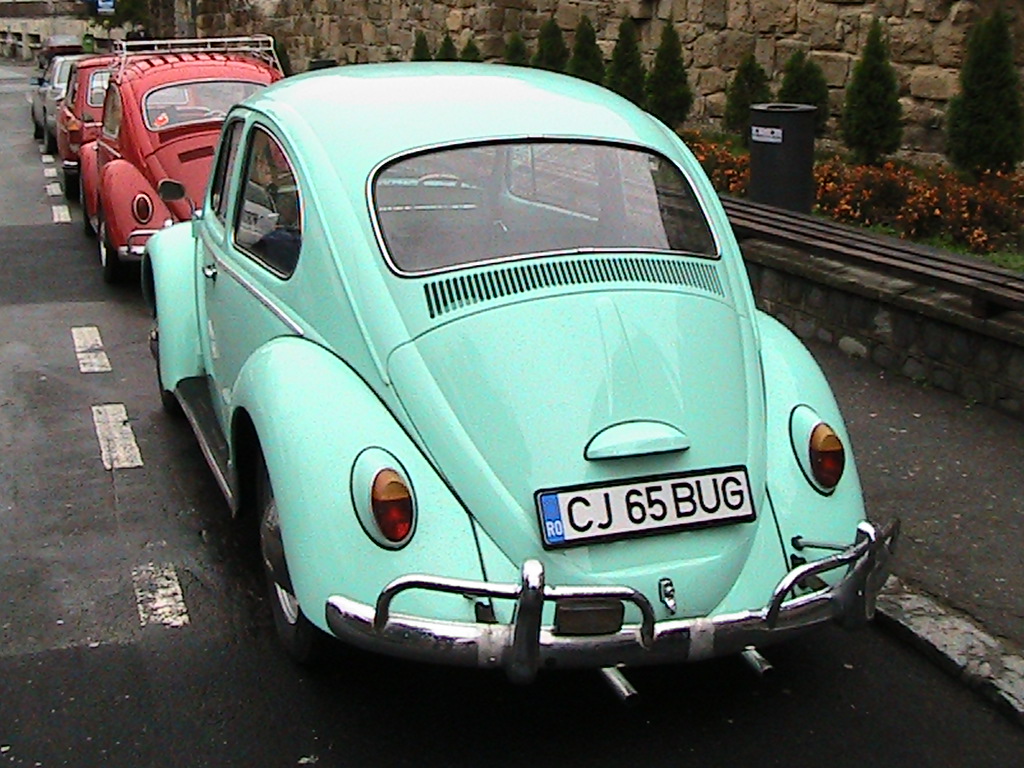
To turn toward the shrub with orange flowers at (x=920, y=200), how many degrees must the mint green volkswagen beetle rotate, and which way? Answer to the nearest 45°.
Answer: approximately 90° to its right

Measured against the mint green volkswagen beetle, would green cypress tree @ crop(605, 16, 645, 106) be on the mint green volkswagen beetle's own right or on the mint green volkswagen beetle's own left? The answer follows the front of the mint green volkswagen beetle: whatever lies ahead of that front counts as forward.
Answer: on the mint green volkswagen beetle's own right

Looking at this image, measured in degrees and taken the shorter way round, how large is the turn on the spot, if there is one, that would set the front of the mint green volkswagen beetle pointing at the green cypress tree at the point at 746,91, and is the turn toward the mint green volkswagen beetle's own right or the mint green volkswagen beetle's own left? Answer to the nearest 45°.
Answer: approximately 45° to the mint green volkswagen beetle's own right

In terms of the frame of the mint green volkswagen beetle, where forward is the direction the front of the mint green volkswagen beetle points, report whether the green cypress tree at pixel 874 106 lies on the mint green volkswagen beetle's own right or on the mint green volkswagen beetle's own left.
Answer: on the mint green volkswagen beetle's own right

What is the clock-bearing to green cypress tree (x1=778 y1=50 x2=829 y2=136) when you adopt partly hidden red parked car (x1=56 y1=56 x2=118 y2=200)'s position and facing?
The green cypress tree is roughly at 4 o'clock from the partly hidden red parked car.

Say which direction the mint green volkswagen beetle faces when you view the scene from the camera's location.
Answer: facing away from the viewer and to the left of the viewer

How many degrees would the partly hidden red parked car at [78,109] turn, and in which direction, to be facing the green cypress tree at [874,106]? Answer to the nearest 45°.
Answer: approximately 135° to its right

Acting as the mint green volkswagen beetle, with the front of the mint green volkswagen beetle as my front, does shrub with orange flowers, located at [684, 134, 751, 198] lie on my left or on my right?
on my right

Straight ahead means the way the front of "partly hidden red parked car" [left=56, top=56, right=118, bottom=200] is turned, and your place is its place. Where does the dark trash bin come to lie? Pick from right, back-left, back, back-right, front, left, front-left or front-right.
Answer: back-right

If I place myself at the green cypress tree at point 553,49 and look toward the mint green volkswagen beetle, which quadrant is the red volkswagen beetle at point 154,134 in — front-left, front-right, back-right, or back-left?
front-right

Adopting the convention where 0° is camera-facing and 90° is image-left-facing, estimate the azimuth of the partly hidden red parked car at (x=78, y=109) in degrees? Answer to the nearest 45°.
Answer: approximately 180°

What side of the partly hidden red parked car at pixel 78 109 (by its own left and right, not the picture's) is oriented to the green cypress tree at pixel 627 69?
right

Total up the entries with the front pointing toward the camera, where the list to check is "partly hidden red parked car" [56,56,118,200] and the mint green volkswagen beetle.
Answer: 0
